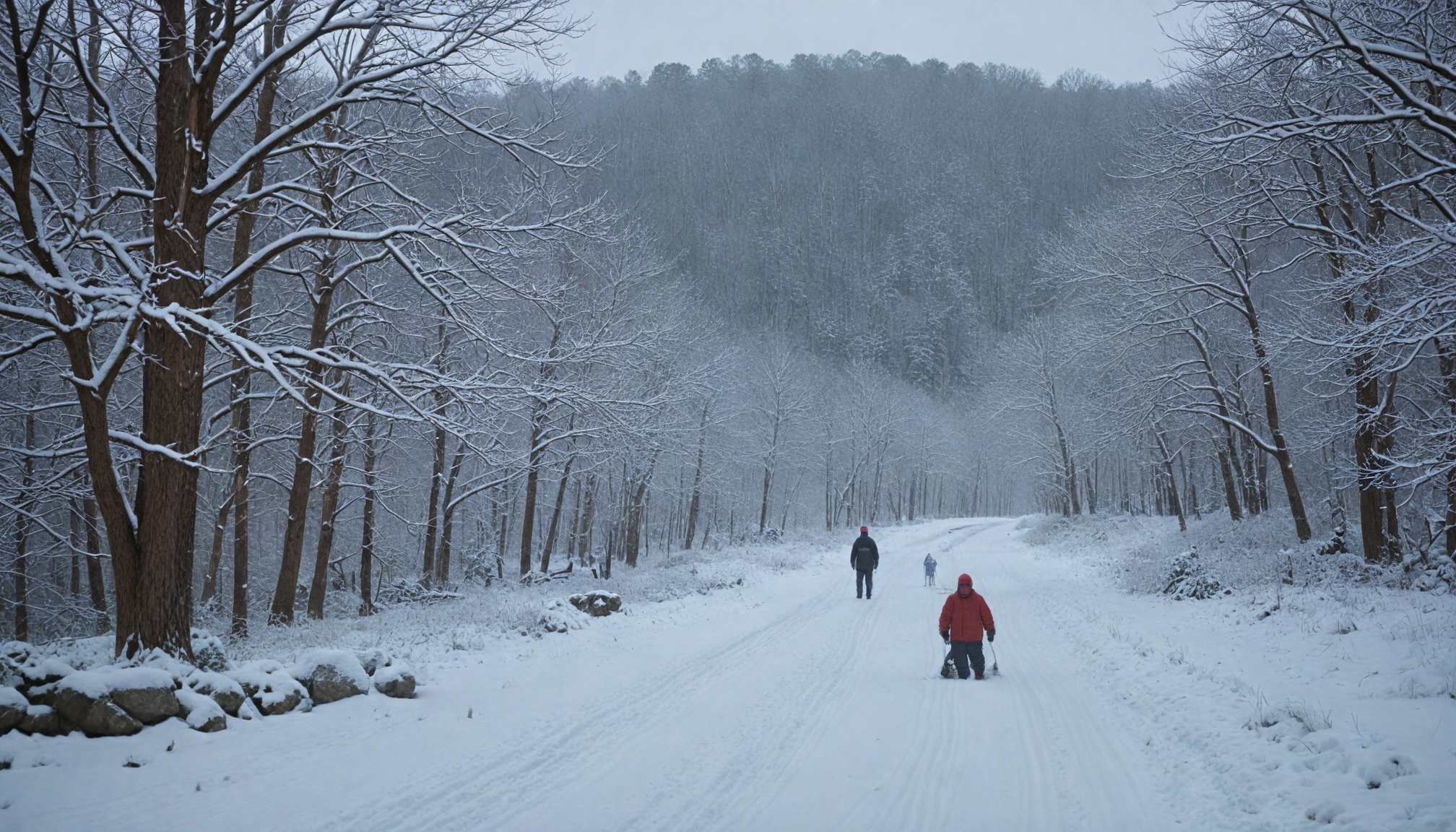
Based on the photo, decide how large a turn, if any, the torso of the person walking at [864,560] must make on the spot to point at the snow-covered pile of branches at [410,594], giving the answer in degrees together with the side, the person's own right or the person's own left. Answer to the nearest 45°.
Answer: approximately 90° to the person's own left

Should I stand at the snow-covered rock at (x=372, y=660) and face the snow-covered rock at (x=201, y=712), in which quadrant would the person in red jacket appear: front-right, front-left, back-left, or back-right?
back-left

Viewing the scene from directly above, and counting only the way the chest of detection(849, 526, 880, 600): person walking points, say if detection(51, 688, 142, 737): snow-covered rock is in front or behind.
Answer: behind

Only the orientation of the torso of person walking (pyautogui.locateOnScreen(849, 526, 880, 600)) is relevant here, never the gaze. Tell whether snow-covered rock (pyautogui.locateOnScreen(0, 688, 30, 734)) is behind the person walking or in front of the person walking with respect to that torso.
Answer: behind

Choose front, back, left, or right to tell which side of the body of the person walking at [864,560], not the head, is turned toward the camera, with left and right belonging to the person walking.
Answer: back

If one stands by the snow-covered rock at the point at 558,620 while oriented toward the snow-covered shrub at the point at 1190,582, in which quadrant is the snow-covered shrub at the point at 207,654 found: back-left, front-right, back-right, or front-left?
back-right

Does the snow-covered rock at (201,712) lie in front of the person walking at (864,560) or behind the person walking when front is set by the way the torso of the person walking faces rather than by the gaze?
behind

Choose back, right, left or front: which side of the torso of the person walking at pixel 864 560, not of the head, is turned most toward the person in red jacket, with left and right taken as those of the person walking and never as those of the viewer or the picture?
back
